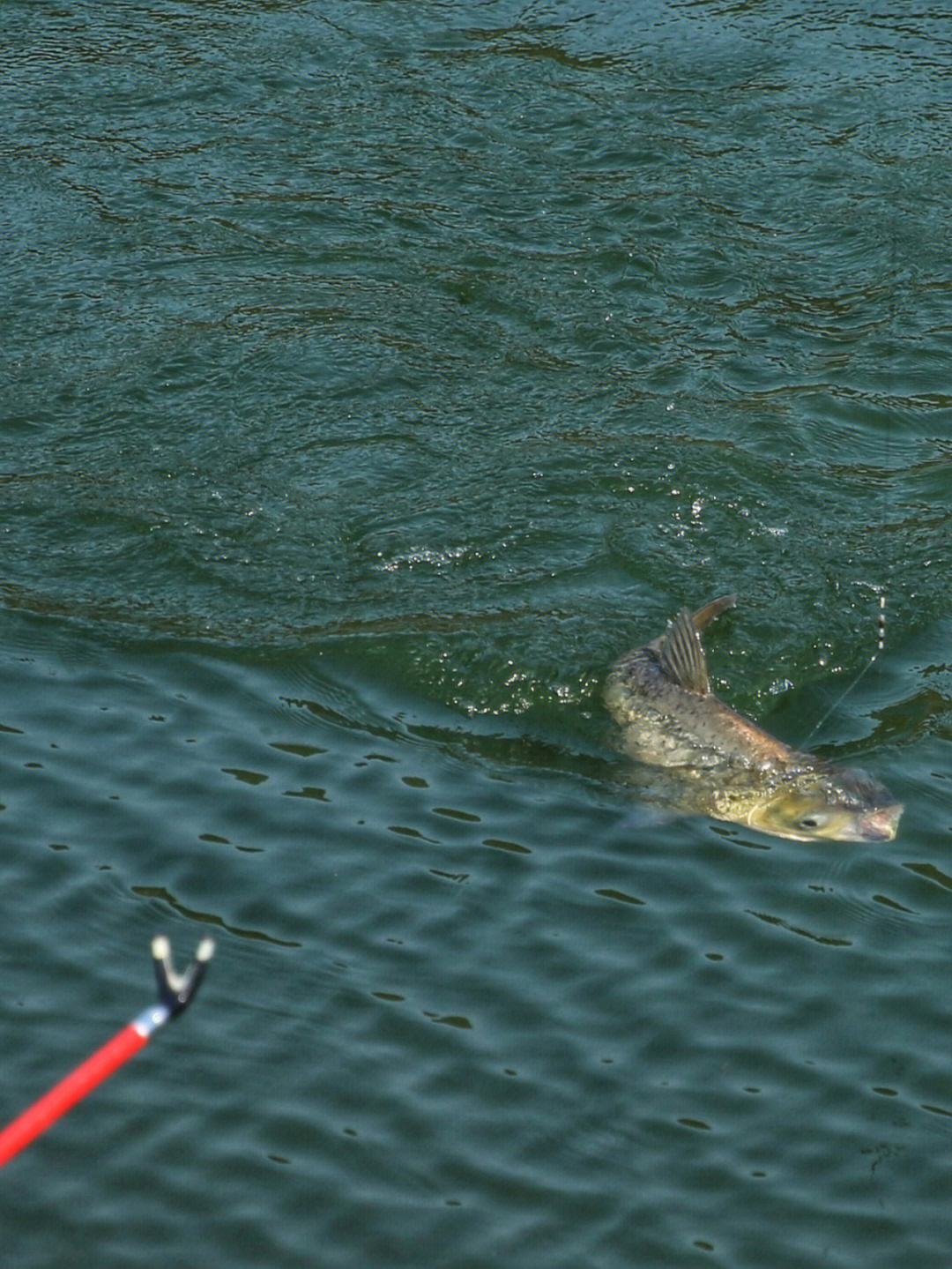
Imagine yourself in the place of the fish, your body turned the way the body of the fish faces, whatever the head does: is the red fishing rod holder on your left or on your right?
on your right

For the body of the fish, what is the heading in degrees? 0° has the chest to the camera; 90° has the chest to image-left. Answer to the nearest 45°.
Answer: approximately 315°
